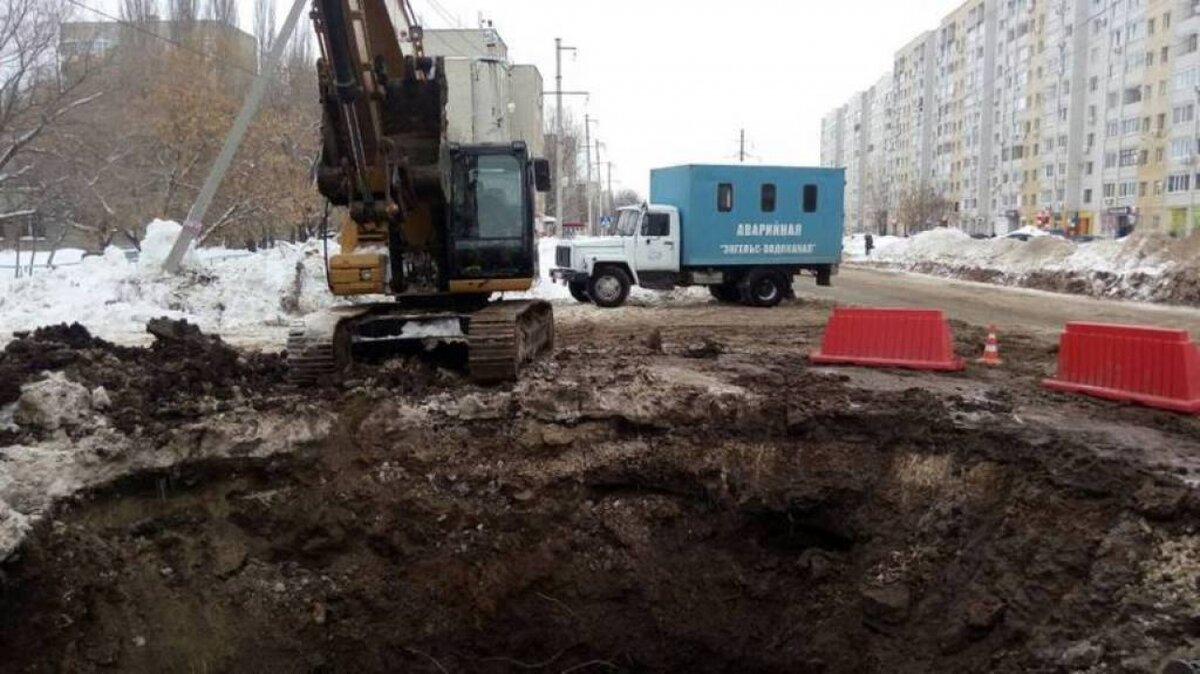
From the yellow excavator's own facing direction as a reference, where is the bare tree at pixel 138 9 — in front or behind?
behind

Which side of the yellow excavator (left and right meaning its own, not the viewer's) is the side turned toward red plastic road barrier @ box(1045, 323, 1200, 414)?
left

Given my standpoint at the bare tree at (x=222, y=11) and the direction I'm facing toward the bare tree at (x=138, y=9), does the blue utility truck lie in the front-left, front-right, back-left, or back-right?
back-left

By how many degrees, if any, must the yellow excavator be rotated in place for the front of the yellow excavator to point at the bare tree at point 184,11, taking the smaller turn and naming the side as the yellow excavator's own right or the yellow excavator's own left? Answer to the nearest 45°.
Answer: approximately 180°

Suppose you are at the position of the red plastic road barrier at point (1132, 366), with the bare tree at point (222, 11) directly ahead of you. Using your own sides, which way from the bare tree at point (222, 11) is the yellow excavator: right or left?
left

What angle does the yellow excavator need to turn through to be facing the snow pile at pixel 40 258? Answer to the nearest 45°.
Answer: approximately 135° to its right

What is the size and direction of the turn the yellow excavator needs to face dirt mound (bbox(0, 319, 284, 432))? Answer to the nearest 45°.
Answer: approximately 90° to its right

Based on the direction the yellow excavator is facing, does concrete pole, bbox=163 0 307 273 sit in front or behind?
behind

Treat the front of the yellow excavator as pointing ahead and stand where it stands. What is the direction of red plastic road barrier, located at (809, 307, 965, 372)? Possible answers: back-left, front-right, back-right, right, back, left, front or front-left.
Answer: left

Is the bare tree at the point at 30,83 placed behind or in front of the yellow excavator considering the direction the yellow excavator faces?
behind

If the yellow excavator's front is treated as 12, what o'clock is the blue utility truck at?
The blue utility truck is roughly at 7 o'clock from the yellow excavator.

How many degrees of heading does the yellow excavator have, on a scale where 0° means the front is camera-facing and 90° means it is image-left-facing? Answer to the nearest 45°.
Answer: approximately 0°

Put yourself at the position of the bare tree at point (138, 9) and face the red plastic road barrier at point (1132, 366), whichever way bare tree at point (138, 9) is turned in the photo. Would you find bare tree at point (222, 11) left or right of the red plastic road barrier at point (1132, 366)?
left
